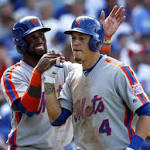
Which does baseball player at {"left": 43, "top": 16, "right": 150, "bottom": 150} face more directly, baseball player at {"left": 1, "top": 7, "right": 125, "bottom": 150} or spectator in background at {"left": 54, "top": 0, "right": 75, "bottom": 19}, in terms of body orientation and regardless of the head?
the baseball player

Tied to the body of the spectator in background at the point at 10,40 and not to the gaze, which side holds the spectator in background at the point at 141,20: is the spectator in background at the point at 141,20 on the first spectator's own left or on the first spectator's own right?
on the first spectator's own left

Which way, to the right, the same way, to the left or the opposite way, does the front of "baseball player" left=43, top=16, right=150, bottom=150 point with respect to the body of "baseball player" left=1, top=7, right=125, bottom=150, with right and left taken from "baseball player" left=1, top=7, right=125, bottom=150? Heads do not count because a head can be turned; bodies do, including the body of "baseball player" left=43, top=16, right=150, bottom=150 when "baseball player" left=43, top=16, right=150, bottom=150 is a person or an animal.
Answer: to the right

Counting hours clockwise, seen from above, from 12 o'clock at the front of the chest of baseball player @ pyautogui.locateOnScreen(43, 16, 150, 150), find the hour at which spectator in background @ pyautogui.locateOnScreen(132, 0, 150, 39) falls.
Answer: The spectator in background is roughly at 5 o'clock from the baseball player.

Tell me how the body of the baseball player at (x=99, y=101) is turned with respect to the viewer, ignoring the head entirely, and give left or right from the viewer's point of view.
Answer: facing the viewer and to the left of the viewer

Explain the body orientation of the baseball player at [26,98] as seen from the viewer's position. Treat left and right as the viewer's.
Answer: facing the viewer and to the right of the viewer

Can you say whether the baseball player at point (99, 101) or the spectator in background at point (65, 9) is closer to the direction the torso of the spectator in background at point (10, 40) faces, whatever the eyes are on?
the baseball player

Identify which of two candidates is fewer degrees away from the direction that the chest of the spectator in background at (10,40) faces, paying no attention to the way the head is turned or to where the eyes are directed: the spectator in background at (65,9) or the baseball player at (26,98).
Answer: the baseball player

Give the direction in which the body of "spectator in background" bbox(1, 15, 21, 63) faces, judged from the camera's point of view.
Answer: toward the camera

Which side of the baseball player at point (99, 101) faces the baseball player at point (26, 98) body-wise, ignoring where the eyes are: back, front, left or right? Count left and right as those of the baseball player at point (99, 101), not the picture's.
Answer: right

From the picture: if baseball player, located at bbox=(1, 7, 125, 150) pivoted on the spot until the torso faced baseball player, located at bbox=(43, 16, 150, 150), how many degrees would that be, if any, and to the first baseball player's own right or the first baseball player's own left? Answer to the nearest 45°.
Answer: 0° — they already face them

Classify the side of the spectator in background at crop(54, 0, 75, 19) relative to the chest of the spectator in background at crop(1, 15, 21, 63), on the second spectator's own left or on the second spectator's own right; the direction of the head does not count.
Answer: on the second spectator's own left

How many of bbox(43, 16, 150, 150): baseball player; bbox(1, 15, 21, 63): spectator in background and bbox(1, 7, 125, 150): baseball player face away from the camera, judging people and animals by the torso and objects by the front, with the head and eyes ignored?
0

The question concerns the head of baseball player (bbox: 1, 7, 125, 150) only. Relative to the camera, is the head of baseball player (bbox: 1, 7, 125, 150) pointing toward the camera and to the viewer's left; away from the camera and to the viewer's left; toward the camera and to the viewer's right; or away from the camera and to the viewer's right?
toward the camera and to the viewer's right
